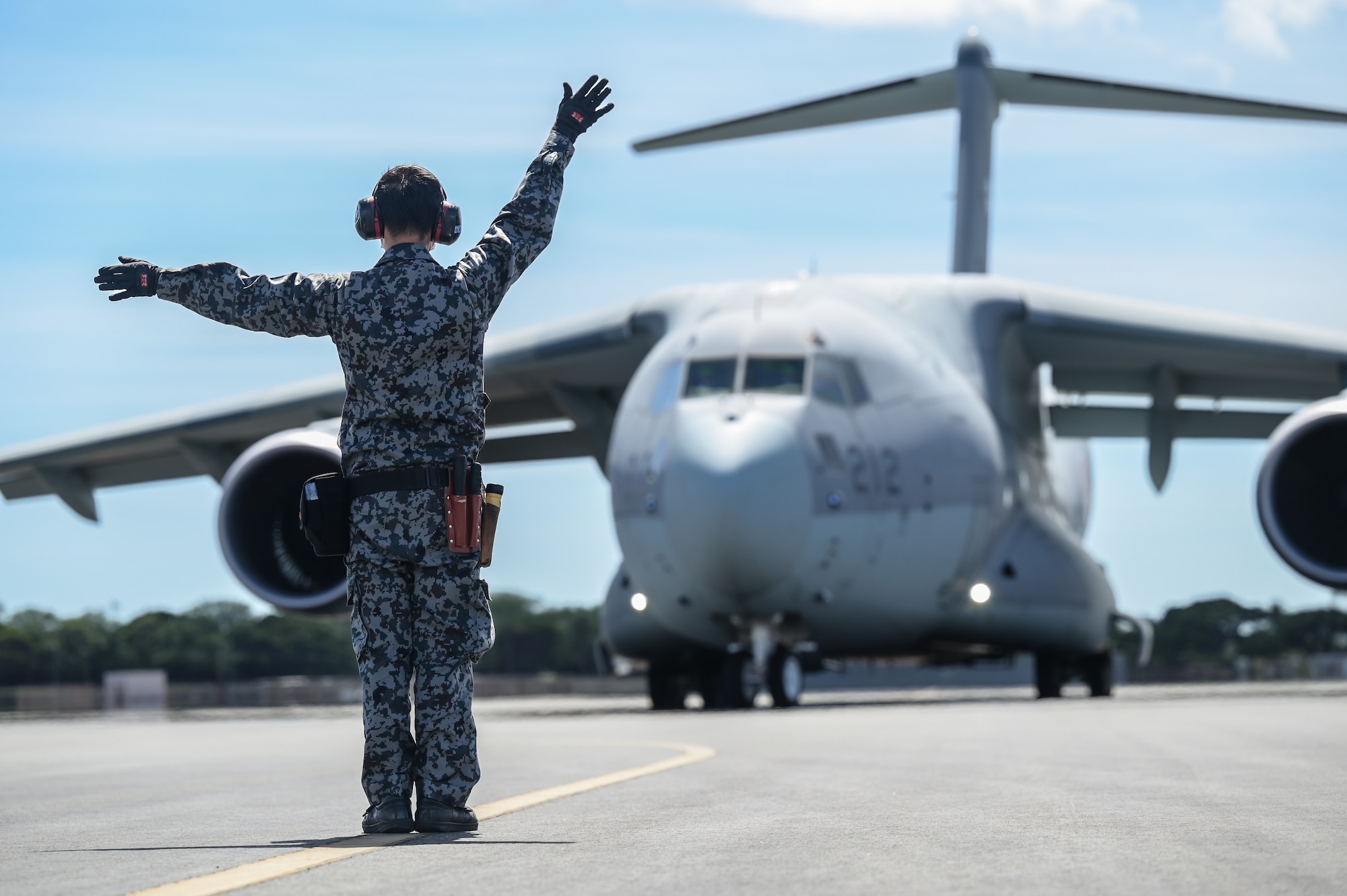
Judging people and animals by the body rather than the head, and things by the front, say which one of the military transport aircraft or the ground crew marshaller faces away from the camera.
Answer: the ground crew marshaller

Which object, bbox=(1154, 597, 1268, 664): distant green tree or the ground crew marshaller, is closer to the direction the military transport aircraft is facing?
the ground crew marshaller

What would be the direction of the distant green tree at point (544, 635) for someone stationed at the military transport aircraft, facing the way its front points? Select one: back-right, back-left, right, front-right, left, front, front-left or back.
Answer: back

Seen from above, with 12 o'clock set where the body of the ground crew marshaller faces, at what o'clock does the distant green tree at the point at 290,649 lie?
The distant green tree is roughly at 12 o'clock from the ground crew marshaller.

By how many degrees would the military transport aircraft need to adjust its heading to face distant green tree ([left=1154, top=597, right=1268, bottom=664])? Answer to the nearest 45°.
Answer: approximately 180°

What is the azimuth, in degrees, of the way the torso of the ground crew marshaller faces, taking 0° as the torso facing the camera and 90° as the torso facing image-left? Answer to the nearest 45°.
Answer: approximately 180°

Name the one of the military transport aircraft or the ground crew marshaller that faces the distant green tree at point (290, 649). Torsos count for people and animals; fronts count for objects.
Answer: the ground crew marshaller

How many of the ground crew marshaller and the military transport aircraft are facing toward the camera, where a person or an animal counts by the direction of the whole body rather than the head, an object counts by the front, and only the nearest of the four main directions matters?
1

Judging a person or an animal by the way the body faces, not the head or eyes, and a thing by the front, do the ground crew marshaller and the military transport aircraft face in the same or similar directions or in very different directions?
very different directions
